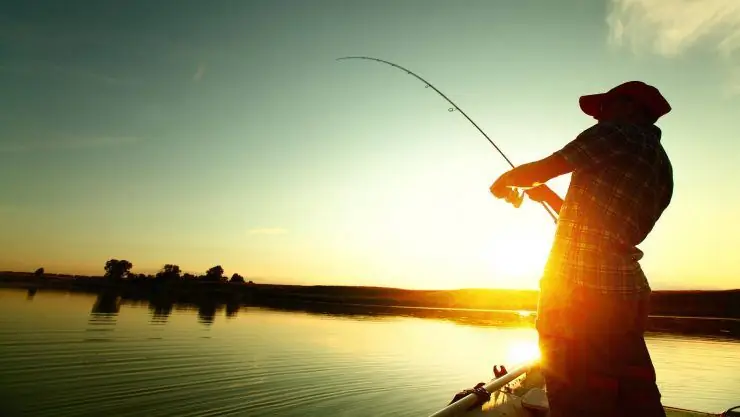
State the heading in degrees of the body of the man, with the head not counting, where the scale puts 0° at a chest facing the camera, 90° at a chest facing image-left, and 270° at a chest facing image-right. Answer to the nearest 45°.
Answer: approximately 135°
